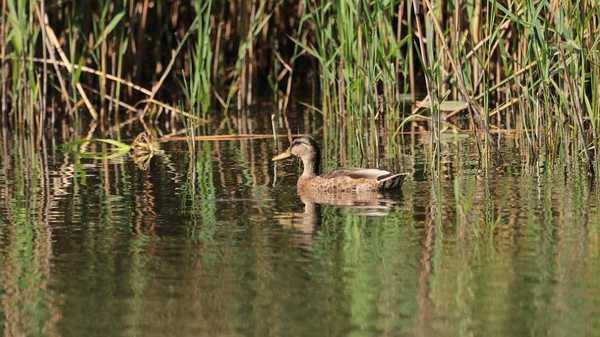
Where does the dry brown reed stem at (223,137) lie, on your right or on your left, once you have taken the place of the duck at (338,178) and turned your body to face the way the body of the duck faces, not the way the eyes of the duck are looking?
on your right

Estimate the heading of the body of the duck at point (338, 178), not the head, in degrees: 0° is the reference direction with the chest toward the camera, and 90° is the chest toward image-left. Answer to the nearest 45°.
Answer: approximately 90°

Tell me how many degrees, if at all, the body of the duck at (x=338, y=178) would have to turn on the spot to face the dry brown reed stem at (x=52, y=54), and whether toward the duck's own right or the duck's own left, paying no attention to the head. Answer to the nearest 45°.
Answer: approximately 45° to the duck's own right

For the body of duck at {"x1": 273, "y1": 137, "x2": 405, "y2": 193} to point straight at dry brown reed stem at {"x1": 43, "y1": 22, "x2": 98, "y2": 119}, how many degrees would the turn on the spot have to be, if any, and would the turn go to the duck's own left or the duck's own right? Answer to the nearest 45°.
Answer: approximately 45° to the duck's own right
